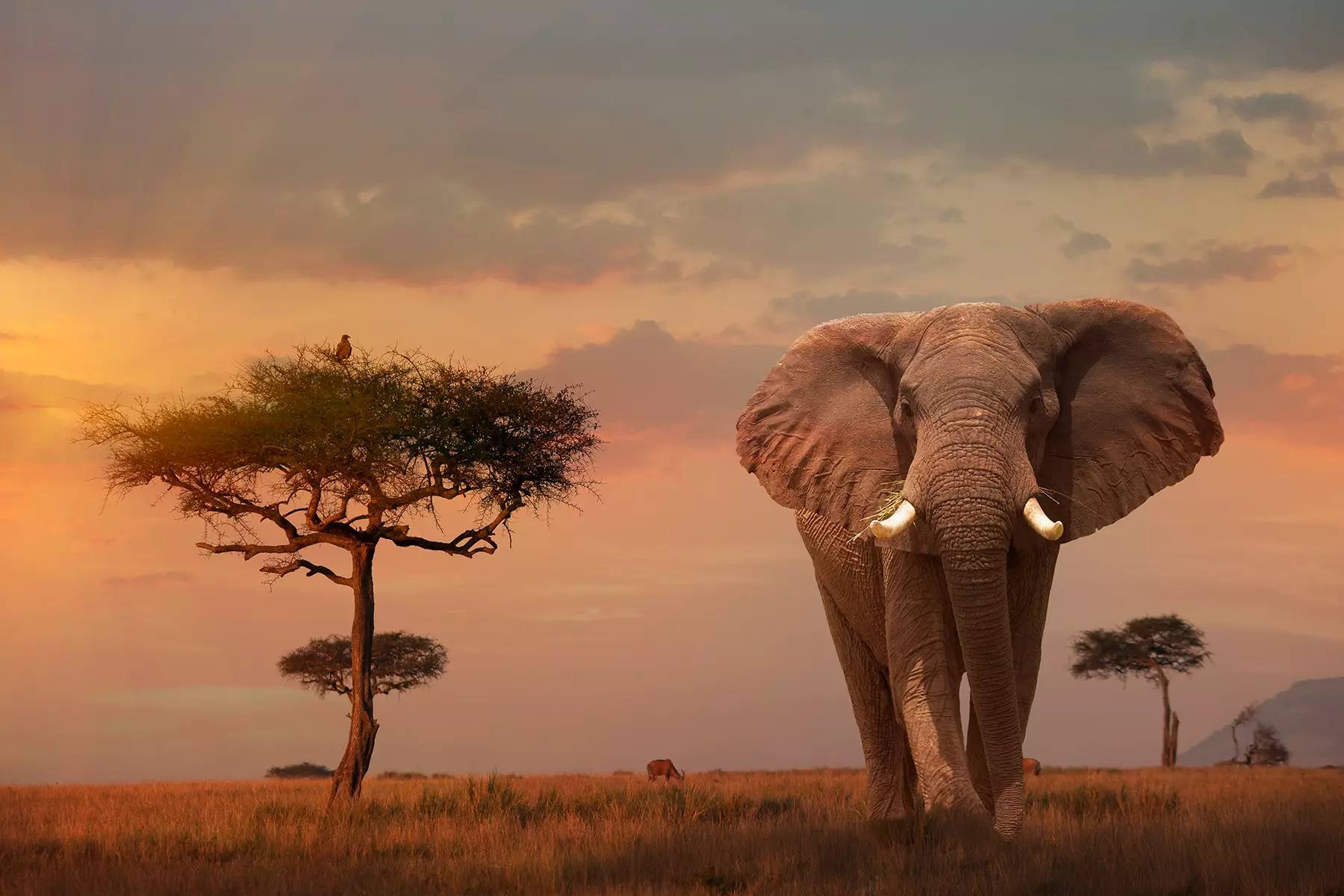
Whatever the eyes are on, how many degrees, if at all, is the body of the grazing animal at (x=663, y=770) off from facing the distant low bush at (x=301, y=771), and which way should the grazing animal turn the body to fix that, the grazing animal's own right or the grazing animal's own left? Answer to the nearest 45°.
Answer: approximately 135° to the grazing animal's own left

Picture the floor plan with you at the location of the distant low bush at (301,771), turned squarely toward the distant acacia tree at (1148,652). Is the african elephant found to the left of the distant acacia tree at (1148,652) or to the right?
right

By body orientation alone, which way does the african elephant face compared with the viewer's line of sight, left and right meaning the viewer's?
facing the viewer

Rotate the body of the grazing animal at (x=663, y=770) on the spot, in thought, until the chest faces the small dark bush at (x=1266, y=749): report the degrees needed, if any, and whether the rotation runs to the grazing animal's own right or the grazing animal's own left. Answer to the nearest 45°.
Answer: approximately 45° to the grazing animal's own left

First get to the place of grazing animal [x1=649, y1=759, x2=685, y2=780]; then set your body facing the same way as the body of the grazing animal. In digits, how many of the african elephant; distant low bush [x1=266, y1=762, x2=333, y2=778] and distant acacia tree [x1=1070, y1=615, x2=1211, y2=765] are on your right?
1

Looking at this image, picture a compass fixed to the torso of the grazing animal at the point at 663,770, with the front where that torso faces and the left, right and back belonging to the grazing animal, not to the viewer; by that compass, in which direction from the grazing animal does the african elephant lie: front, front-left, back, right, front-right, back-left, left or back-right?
right

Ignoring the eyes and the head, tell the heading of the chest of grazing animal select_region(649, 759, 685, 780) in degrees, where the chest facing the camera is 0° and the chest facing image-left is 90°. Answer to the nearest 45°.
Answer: approximately 270°

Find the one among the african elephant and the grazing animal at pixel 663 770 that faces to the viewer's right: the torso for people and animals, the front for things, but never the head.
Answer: the grazing animal

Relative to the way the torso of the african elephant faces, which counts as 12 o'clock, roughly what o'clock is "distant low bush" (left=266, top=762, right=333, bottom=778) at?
The distant low bush is roughly at 5 o'clock from the african elephant.

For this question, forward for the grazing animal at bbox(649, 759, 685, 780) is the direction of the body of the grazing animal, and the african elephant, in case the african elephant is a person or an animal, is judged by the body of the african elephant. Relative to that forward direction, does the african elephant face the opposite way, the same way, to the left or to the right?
to the right

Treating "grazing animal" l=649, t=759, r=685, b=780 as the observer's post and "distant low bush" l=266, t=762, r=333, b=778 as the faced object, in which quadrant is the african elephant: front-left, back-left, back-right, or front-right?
back-left

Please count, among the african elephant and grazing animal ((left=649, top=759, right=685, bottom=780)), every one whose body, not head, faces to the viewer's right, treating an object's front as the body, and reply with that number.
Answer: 1

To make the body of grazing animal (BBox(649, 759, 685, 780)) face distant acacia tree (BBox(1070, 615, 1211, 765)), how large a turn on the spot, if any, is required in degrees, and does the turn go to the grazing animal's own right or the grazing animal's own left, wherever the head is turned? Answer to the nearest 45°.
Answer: approximately 45° to the grazing animal's own left

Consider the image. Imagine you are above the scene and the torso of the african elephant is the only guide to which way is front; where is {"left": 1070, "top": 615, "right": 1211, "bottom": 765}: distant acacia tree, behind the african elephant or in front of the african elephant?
behind
